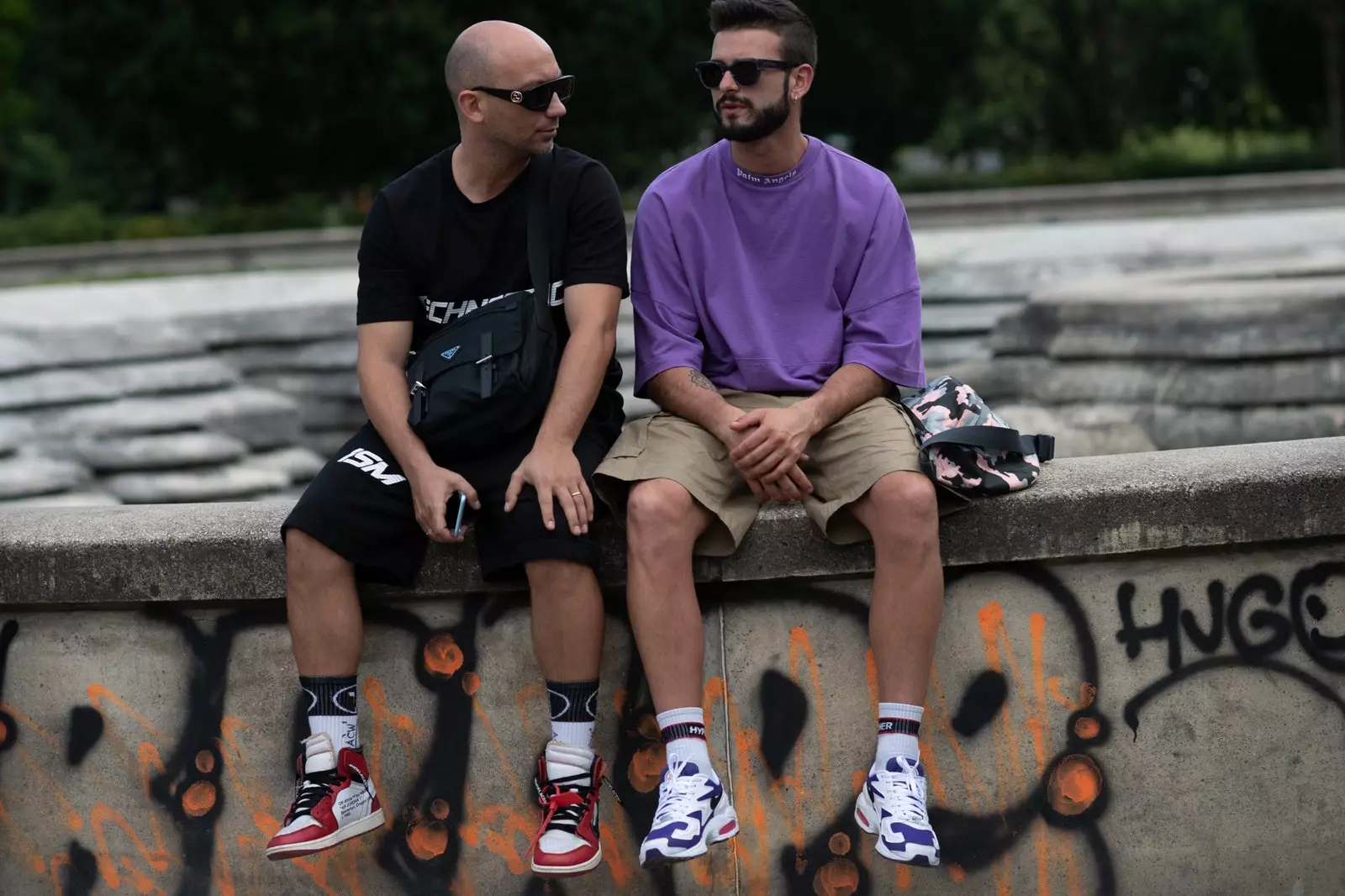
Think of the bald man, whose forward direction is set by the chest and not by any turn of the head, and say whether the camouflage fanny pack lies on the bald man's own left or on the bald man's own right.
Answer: on the bald man's own left

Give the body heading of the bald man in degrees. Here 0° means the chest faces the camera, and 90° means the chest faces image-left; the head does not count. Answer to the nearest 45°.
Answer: approximately 0°
